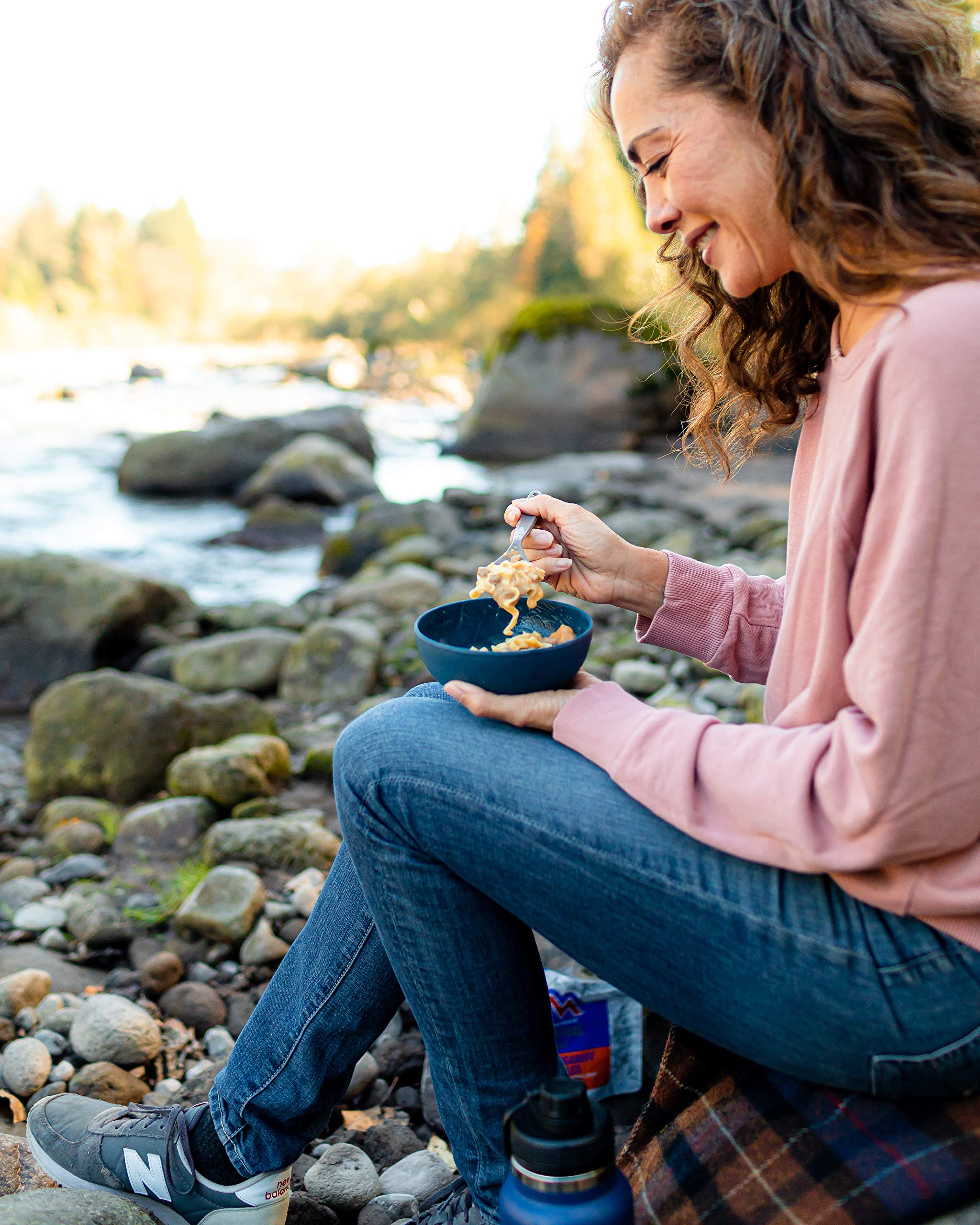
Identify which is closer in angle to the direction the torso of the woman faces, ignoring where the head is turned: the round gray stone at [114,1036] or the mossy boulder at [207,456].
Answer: the round gray stone

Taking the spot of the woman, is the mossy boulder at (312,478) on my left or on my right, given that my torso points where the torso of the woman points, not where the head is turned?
on my right

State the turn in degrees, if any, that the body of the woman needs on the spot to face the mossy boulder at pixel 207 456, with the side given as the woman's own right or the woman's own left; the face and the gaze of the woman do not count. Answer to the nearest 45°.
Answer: approximately 90° to the woman's own right

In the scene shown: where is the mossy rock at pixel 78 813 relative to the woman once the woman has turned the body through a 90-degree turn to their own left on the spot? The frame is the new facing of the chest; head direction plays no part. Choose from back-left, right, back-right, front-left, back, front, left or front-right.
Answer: back-right

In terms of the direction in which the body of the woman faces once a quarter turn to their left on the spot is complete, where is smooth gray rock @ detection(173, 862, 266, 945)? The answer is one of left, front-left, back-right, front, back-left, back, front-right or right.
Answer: back-right

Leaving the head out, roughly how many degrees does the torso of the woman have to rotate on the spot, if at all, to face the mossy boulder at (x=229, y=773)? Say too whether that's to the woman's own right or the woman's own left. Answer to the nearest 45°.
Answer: approximately 45° to the woman's own right

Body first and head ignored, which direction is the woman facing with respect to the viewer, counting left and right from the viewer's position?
facing to the left of the viewer

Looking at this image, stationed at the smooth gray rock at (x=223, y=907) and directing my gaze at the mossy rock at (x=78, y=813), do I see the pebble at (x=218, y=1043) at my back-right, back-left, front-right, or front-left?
back-left

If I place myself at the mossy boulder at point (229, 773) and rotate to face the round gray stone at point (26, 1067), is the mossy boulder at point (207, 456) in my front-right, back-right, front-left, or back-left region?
back-right

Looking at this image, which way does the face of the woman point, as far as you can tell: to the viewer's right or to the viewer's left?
to the viewer's left

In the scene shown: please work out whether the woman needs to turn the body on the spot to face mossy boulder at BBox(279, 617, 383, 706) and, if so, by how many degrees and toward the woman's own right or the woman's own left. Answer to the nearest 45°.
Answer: approximately 90° to the woman's own right

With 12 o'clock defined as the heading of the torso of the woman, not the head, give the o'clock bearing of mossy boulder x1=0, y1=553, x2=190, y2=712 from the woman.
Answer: The mossy boulder is roughly at 2 o'clock from the woman.

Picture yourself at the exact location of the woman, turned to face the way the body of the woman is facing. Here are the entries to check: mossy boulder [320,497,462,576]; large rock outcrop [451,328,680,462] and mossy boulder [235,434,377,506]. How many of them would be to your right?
3
